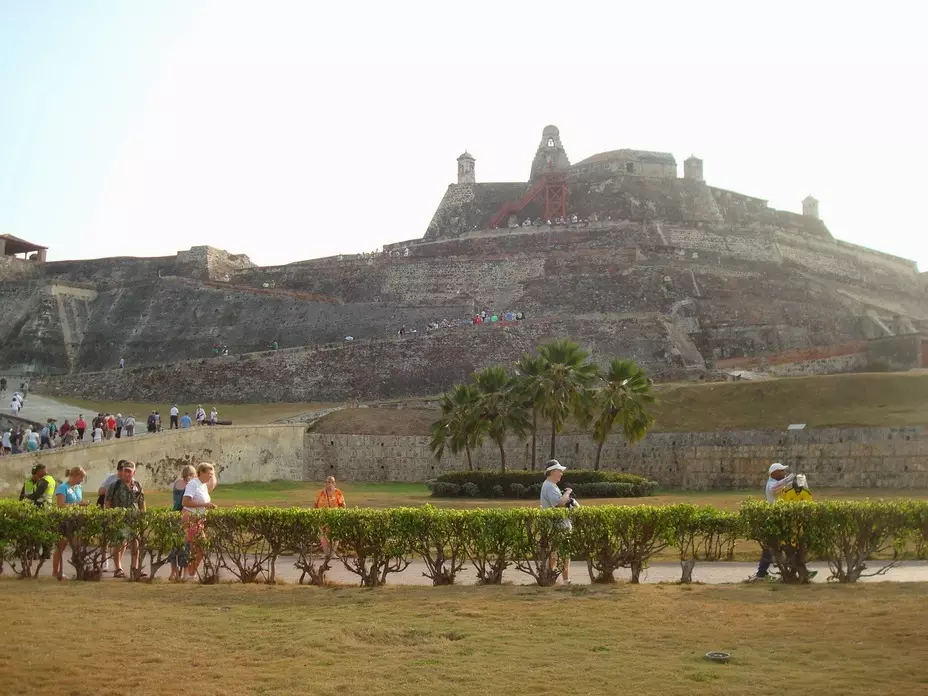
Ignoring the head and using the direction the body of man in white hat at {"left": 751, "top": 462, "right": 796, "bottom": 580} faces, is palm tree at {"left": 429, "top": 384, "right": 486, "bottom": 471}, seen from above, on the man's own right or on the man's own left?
on the man's own left

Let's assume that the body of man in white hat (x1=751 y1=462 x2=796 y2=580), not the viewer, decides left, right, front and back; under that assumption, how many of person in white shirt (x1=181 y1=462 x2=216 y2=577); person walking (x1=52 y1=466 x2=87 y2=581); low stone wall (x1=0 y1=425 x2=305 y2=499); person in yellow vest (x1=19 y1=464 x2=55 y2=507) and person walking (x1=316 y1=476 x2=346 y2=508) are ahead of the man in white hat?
0

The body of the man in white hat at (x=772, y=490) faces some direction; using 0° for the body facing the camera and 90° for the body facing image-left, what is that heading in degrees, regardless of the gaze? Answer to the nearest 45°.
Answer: approximately 270°

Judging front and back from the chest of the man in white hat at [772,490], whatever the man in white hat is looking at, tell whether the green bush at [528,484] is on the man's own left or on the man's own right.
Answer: on the man's own left

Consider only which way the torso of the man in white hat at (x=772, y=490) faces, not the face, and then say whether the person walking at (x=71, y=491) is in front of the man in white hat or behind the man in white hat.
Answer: behind

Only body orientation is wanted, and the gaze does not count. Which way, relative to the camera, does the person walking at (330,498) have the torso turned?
toward the camera

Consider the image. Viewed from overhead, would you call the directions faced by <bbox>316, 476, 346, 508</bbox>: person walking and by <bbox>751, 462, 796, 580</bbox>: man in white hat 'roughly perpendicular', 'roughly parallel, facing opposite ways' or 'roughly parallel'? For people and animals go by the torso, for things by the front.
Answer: roughly perpendicular

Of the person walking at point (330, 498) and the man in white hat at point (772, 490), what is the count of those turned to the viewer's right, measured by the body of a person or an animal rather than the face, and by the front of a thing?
1

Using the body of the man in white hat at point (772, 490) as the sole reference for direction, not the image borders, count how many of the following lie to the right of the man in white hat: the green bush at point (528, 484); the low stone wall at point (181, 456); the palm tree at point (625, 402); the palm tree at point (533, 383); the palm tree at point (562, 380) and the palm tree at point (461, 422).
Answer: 0

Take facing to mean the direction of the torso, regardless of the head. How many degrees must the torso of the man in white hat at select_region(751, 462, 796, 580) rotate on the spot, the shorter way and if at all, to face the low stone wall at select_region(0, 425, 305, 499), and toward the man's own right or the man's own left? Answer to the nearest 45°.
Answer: approximately 135° to the man's own left

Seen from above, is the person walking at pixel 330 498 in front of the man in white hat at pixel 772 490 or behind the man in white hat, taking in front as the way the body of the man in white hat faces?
behind

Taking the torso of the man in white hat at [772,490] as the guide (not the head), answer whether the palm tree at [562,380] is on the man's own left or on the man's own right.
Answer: on the man's own left

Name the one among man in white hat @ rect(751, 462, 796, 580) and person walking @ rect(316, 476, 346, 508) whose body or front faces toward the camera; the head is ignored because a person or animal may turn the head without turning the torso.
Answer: the person walking
